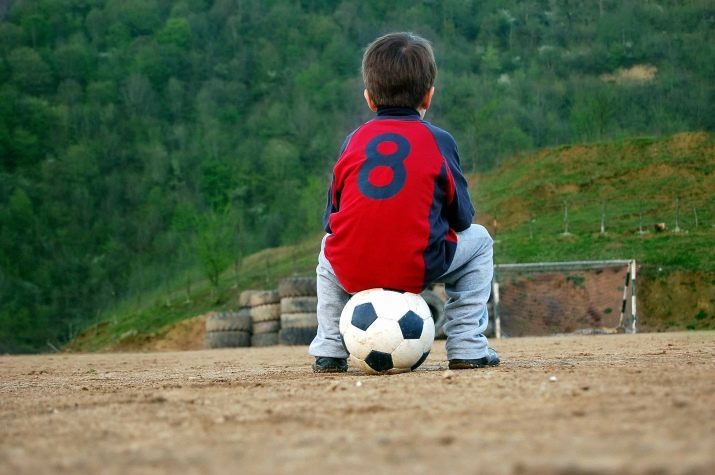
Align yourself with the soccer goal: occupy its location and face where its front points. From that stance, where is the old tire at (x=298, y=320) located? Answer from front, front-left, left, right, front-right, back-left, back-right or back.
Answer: front-right

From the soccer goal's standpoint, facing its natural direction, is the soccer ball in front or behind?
in front

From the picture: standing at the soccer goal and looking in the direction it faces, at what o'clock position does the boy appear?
The boy is roughly at 12 o'clock from the soccer goal.

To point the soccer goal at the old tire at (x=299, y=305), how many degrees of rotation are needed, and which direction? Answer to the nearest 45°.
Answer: approximately 45° to its right

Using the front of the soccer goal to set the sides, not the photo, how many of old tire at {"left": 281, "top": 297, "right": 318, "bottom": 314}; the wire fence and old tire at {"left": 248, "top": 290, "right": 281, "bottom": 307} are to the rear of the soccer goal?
1

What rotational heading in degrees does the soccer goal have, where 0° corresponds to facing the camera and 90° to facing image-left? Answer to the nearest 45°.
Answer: approximately 0°

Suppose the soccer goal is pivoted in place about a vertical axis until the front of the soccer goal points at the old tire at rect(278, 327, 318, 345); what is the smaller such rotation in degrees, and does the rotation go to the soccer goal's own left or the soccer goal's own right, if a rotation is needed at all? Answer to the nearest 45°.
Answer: approximately 45° to the soccer goal's own right

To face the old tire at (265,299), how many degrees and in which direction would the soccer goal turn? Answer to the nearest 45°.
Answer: approximately 45° to its right

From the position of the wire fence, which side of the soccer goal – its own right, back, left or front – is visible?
back

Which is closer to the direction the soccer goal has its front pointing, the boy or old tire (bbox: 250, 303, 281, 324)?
the boy

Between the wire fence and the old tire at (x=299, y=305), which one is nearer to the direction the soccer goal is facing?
the old tire

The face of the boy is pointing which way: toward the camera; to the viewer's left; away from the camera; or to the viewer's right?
away from the camera

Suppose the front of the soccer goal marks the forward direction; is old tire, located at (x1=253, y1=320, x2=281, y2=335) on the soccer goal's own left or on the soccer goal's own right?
on the soccer goal's own right

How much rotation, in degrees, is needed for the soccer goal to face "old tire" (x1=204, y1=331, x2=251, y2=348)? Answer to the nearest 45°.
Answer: approximately 45° to its right

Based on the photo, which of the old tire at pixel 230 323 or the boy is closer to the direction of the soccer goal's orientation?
the boy
